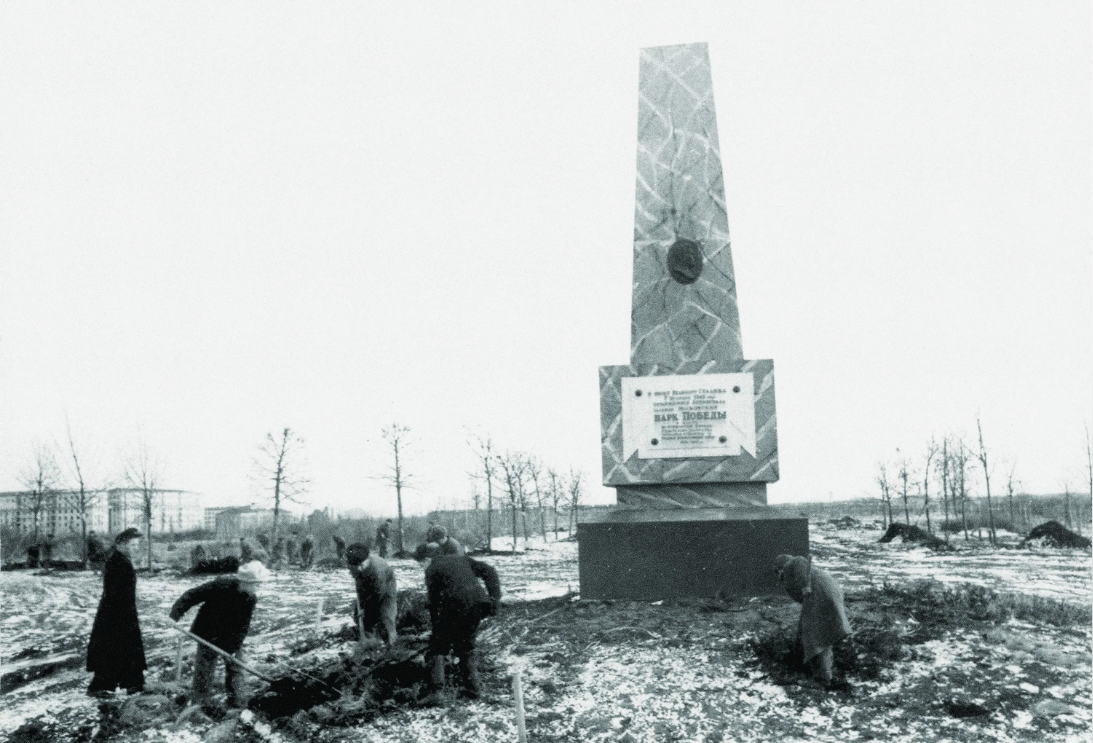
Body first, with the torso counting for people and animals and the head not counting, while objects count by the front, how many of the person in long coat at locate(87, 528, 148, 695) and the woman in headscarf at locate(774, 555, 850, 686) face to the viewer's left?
1

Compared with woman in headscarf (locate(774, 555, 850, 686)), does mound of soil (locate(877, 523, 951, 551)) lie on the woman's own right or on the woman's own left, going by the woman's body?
on the woman's own right

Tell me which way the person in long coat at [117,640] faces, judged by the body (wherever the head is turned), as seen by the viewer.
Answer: to the viewer's right

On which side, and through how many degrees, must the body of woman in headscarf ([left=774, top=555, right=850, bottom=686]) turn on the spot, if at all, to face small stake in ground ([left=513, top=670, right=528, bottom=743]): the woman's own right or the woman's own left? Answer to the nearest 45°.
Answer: approximately 45° to the woman's own left

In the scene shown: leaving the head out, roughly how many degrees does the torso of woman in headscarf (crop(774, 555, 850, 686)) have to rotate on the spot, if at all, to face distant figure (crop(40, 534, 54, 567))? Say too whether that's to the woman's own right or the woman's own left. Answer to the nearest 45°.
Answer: approximately 45° to the woman's own right

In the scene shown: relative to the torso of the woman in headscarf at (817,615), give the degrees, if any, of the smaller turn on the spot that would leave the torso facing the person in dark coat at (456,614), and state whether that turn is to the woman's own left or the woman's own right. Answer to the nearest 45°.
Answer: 0° — they already face them

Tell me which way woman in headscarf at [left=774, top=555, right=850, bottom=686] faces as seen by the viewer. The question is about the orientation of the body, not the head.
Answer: to the viewer's left

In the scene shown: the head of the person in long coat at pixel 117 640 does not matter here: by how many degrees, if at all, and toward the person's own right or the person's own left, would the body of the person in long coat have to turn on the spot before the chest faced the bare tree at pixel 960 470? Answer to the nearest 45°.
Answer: approximately 45° to the person's own left
